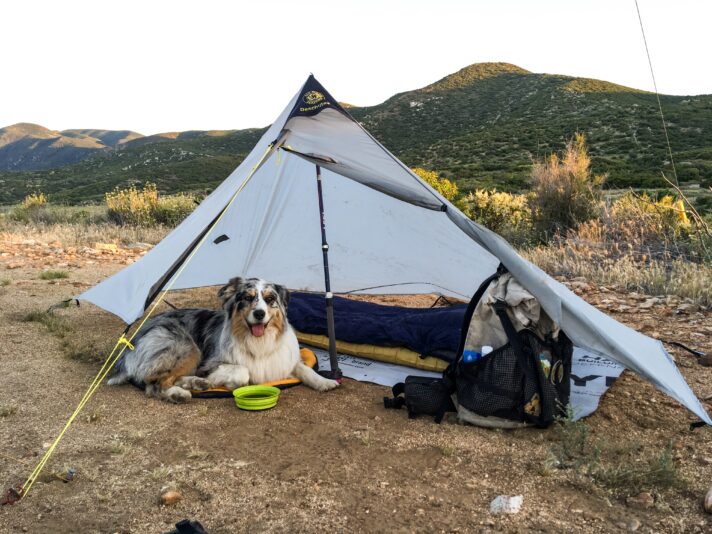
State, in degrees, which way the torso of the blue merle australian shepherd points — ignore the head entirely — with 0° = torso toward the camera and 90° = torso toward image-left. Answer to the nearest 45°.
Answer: approximately 315°

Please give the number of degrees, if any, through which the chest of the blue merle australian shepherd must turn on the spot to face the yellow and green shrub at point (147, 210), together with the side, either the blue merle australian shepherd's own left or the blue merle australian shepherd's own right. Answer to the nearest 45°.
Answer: approximately 135° to the blue merle australian shepherd's own left

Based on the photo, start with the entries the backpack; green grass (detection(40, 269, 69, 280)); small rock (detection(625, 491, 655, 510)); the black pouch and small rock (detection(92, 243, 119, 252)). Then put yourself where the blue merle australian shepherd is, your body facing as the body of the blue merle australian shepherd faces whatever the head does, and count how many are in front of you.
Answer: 3

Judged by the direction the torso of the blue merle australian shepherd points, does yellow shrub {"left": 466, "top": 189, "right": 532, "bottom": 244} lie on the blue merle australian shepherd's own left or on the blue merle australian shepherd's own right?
on the blue merle australian shepherd's own left

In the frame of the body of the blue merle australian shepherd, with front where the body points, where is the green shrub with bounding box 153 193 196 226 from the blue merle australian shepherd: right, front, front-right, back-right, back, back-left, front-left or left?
back-left

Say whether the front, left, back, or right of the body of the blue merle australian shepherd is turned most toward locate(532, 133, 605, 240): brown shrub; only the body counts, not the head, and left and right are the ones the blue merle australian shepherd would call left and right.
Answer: left

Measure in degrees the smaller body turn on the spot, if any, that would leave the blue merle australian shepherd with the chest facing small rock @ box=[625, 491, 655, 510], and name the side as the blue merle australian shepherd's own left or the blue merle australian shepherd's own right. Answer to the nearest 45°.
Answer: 0° — it already faces it

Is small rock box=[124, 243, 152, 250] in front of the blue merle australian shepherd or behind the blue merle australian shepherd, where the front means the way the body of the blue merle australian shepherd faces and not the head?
behind
